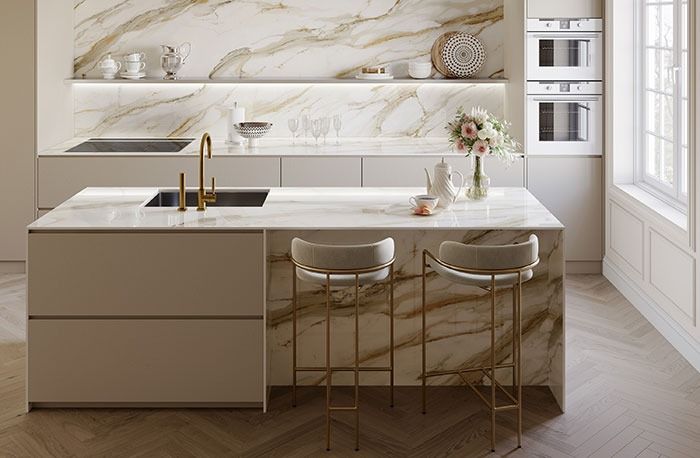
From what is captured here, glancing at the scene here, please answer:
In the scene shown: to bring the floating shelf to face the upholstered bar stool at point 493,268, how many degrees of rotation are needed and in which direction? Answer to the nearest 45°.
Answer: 0° — it already faces it

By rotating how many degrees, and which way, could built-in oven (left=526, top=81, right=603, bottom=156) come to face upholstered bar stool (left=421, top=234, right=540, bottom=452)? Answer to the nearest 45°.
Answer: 0° — it already faces it

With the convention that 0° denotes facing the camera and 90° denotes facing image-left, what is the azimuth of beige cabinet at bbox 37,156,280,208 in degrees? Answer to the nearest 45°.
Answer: approximately 0°
